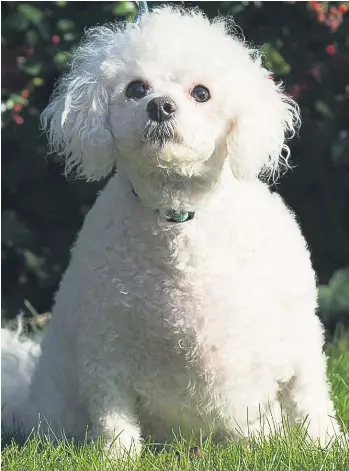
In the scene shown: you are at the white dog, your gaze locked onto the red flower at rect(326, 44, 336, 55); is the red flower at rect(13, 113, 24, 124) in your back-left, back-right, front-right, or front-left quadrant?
front-left

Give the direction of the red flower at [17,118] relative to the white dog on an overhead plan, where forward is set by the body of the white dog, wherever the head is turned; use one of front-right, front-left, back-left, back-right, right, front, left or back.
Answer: back-right

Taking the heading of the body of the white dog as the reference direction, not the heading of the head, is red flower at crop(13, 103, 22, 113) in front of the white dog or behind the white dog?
behind

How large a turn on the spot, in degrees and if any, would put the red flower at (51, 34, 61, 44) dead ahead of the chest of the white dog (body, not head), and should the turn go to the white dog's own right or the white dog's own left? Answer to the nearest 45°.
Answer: approximately 135° to the white dog's own right

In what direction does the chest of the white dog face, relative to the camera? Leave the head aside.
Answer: toward the camera

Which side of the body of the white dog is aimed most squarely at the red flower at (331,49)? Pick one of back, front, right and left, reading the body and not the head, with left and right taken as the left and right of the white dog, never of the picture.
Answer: back
